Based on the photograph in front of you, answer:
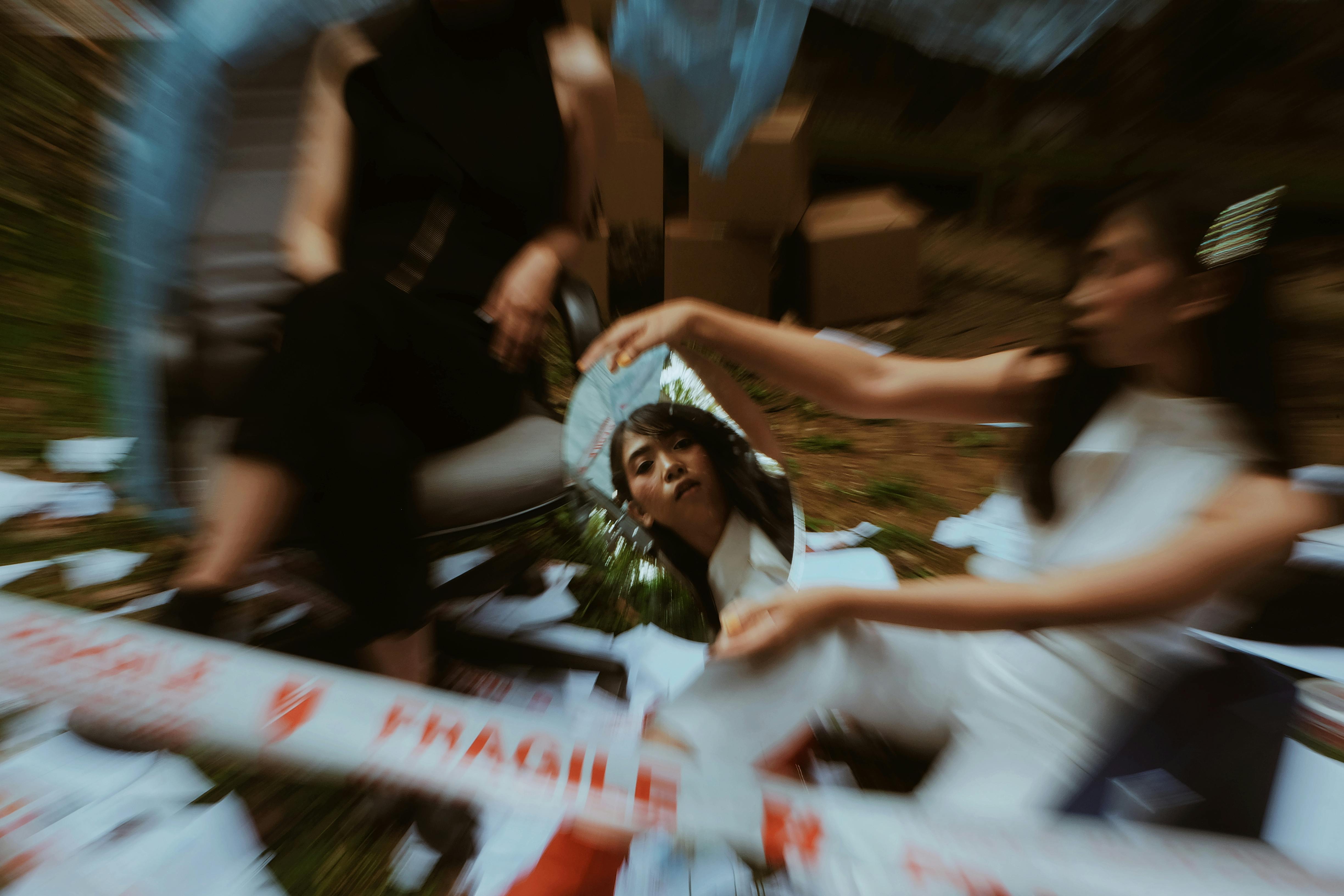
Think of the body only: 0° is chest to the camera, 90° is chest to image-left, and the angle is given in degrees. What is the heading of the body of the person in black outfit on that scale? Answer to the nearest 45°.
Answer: approximately 0°

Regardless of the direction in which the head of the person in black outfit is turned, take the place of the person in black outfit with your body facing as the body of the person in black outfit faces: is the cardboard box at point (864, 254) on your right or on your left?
on your left

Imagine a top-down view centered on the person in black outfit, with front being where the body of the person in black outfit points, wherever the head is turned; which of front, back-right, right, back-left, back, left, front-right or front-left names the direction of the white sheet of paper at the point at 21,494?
back-right
